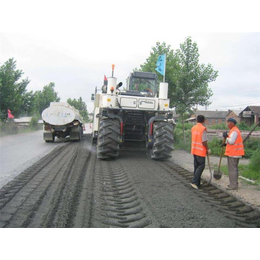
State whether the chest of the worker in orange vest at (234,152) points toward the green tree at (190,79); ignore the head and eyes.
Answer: no

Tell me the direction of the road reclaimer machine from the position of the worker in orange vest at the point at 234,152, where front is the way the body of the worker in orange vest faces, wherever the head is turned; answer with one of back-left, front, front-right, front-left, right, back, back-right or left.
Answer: front-right

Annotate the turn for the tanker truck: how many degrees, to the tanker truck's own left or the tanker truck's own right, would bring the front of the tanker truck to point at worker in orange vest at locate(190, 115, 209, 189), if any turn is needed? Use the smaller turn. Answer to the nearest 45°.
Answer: approximately 180°

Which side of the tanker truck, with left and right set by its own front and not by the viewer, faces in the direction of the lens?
back

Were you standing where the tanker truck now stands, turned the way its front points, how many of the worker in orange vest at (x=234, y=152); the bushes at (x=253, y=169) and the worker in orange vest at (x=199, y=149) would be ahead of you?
0

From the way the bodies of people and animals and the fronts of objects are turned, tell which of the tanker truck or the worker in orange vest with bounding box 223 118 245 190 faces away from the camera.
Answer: the tanker truck

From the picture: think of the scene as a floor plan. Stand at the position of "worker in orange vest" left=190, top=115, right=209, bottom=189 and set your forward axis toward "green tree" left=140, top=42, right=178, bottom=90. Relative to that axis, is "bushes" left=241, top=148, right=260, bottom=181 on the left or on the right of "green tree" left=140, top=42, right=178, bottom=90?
right

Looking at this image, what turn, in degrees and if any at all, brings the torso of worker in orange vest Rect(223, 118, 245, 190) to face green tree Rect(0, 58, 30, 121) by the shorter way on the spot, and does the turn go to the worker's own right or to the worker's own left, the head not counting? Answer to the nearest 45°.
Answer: approximately 45° to the worker's own right

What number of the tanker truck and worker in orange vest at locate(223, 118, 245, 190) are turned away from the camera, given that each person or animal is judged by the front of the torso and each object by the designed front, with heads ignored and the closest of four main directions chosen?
1

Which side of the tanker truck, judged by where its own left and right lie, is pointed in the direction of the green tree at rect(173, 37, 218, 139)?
right

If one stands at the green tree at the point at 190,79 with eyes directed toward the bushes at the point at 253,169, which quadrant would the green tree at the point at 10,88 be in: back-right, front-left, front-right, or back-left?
back-right

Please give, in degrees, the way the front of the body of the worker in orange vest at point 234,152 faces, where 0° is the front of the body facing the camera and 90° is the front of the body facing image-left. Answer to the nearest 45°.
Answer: approximately 90°

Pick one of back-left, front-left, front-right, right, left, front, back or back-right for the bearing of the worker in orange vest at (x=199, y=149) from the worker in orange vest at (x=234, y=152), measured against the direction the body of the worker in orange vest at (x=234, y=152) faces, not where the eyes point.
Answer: front

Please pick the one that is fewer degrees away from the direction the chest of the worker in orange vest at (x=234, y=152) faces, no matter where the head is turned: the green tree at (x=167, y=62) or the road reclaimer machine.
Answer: the road reclaimer machine

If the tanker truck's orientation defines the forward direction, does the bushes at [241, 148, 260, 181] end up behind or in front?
behind

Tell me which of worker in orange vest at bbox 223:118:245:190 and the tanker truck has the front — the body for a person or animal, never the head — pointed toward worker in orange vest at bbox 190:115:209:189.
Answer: worker in orange vest at bbox 223:118:245:190
